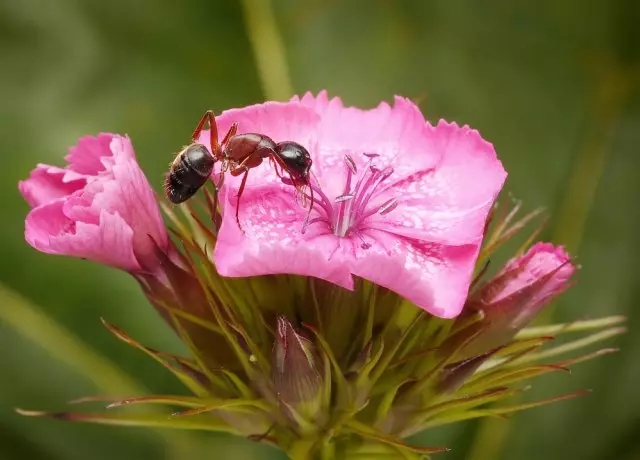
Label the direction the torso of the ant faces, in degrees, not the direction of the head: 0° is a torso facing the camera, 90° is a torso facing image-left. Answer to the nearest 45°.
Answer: approximately 270°
